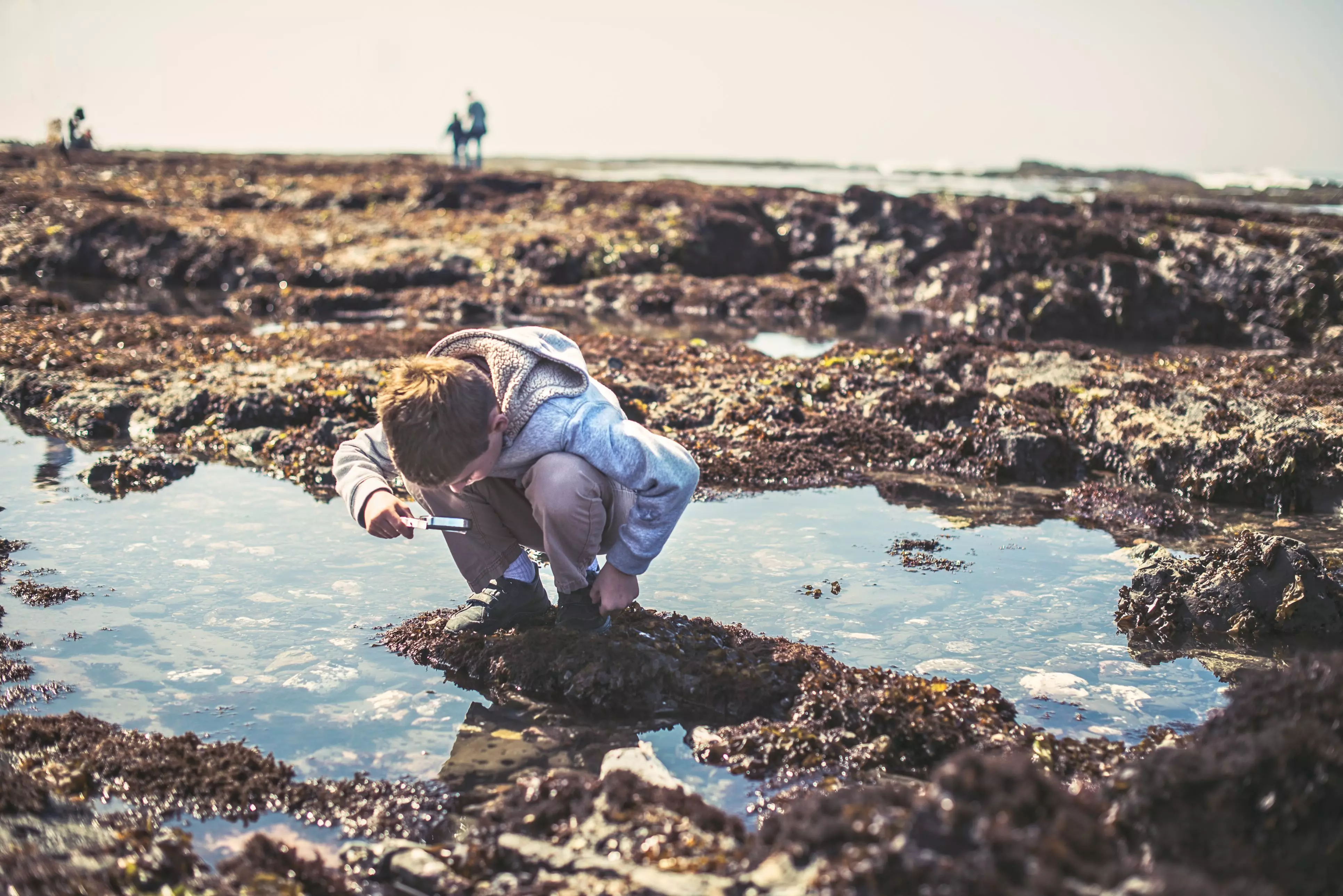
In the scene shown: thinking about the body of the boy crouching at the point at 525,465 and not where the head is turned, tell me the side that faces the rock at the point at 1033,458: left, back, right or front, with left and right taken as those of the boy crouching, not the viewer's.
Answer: back

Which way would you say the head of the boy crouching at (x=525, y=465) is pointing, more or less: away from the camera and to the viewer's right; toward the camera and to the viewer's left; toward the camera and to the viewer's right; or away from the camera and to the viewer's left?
toward the camera and to the viewer's left

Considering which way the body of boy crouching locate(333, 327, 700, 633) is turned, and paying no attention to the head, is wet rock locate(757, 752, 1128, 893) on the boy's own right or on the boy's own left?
on the boy's own left

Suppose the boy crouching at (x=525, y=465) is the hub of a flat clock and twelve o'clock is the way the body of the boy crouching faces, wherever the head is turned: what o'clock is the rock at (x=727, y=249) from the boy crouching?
The rock is roughly at 5 o'clock from the boy crouching.

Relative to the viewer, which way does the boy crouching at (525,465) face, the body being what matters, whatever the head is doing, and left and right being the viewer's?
facing the viewer and to the left of the viewer

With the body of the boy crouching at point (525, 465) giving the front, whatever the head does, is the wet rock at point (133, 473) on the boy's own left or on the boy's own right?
on the boy's own right

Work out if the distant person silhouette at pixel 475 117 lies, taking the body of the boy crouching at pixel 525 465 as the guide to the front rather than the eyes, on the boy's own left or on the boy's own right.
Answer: on the boy's own right

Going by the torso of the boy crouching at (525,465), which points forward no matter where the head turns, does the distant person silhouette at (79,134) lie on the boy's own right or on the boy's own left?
on the boy's own right

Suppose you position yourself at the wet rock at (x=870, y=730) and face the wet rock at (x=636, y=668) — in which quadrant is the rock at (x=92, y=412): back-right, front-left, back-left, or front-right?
front-right
